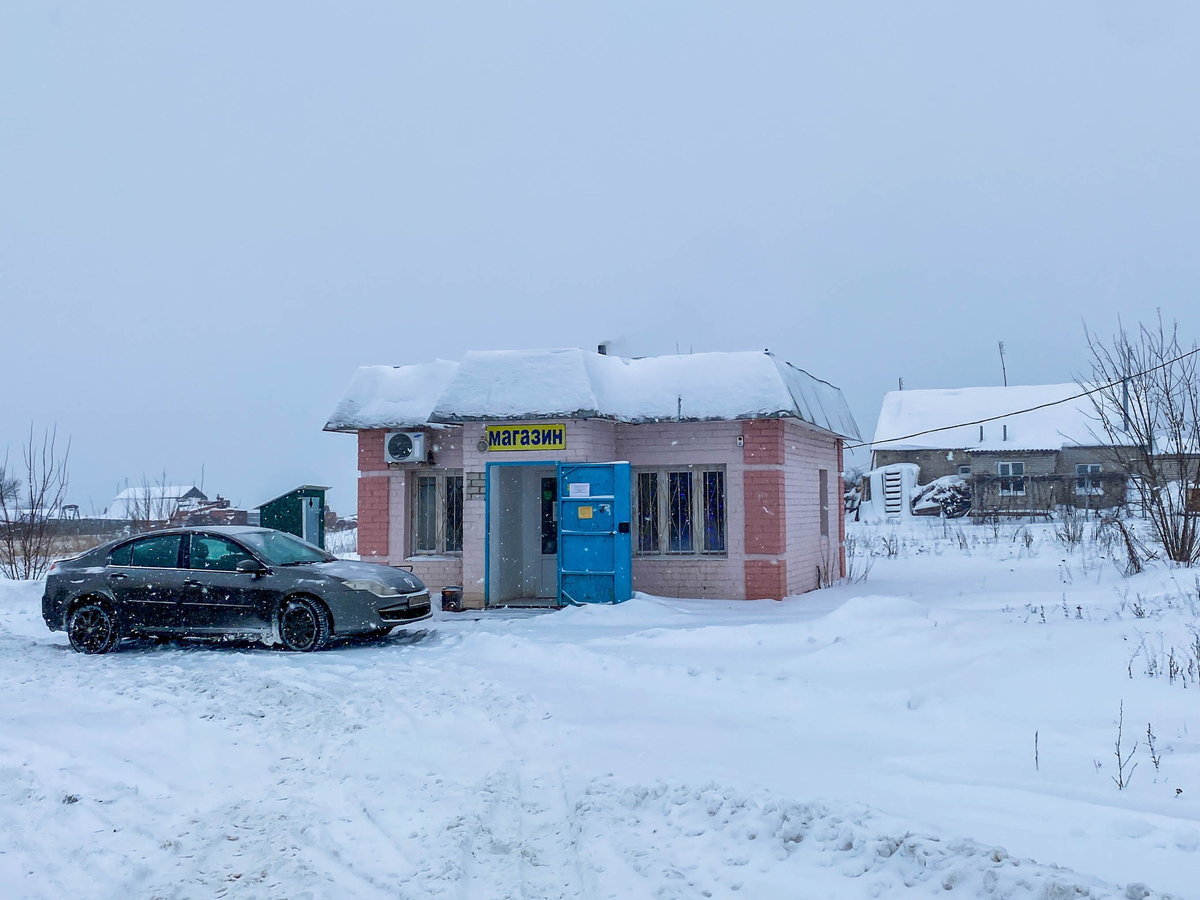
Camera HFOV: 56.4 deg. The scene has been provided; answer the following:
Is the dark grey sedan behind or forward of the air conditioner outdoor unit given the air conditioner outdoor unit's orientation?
forward

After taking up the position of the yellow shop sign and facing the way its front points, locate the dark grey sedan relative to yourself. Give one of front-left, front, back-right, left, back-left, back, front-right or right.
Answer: front-right

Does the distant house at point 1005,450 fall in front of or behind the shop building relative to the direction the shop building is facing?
behind

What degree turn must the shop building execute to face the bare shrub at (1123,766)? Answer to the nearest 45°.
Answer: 0° — it already faces it

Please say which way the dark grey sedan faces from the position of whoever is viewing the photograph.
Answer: facing the viewer and to the right of the viewer

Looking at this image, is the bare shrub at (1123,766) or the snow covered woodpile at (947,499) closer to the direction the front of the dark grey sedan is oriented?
the bare shrub

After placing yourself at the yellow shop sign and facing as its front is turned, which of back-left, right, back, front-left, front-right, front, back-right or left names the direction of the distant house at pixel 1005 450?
back-left

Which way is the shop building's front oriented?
toward the camera

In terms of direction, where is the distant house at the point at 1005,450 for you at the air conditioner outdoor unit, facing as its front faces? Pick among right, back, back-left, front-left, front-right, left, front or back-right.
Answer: back-left

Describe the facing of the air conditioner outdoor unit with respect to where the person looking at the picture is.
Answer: facing the viewer

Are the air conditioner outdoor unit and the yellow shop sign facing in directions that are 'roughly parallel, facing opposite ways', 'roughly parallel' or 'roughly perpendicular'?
roughly parallel

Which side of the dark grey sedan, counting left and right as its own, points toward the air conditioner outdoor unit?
left

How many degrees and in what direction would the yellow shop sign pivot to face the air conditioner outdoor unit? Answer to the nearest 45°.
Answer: approximately 135° to its right

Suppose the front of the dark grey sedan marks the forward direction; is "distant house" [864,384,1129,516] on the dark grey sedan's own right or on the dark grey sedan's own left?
on the dark grey sedan's own left

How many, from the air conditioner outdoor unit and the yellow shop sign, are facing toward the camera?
2
